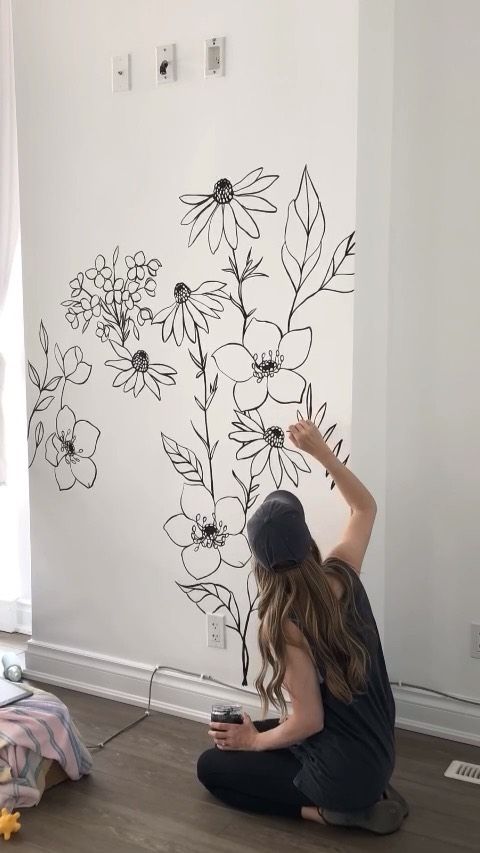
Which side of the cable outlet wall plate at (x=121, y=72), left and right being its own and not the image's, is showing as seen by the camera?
front
